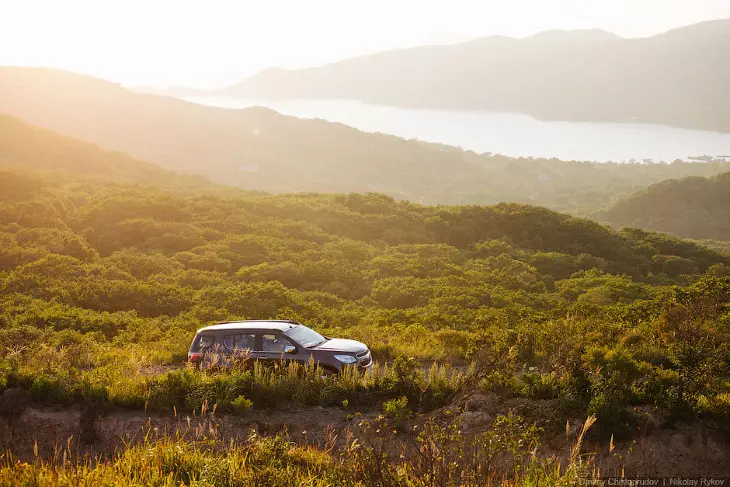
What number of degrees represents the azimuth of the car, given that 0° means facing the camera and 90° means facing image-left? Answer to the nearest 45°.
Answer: approximately 315°
